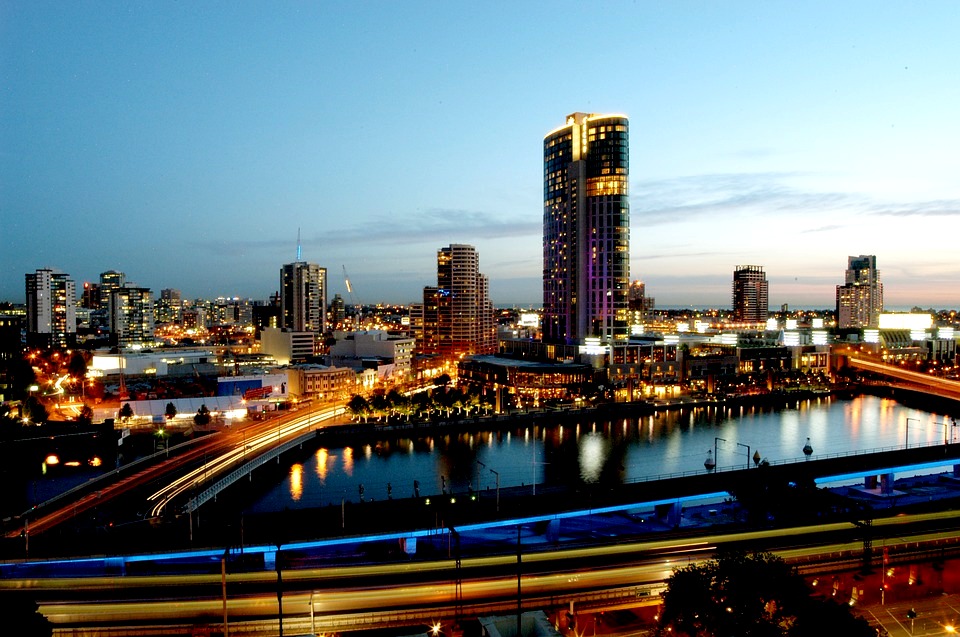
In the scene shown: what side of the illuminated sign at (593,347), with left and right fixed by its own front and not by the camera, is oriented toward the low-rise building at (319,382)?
right

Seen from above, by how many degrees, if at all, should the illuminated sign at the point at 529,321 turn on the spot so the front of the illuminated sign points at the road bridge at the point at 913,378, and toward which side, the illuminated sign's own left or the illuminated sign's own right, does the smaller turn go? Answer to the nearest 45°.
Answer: approximately 45° to the illuminated sign's own left

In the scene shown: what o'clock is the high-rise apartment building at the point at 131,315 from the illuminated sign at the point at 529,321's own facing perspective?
The high-rise apartment building is roughly at 3 o'clock from the illuminated sign.

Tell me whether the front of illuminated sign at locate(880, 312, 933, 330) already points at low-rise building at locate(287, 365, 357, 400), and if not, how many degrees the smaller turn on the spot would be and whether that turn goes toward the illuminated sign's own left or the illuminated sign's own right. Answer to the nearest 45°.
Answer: approximately 45° to the illuminated sign's own right

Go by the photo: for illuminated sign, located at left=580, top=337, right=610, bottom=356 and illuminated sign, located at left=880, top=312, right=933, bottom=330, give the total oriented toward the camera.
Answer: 2

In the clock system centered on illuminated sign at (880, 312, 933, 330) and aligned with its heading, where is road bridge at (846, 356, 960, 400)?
The road bridge is roughly at 12 o'clock from the illuminated sign.

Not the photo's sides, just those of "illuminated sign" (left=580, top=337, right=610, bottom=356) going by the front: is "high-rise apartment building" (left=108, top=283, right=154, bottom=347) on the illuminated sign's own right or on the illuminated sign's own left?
on the illuminated sign's own right

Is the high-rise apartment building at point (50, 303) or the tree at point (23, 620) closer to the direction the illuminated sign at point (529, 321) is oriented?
the tree

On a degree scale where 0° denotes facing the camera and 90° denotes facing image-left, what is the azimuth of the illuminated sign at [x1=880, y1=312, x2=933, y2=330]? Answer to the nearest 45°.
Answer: approximately 0°

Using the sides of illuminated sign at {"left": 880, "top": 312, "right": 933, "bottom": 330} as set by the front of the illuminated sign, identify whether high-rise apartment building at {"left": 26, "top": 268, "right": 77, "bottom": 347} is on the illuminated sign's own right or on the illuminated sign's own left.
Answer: on the illuminated sign's own right

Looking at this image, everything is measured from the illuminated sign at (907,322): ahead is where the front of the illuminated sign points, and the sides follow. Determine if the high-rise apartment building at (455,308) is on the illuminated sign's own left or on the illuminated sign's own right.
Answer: on the illuminated sign's own right

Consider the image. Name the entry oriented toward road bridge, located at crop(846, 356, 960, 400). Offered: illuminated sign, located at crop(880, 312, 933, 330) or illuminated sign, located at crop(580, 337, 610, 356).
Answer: illuminated sign, located at crop(880, 312, 933, 330)
